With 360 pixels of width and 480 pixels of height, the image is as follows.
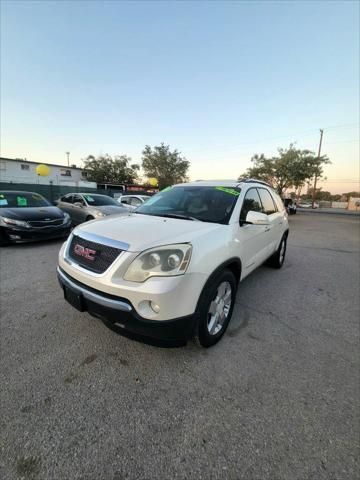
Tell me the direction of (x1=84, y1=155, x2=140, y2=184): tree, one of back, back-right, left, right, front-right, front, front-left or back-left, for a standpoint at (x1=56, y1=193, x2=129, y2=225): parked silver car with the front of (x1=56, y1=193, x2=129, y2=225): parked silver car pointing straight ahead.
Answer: back-left

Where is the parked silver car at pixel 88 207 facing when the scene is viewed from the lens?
facing the viewer and to the right of the viewer

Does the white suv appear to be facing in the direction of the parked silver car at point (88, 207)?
no

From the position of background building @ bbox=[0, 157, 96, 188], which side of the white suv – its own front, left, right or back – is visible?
right

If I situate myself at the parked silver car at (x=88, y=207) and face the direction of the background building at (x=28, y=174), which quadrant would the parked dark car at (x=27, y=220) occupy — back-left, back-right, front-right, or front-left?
back-left

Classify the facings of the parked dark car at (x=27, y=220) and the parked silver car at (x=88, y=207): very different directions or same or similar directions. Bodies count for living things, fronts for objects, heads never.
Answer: same or similar directions

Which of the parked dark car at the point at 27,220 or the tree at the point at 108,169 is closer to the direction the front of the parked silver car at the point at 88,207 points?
the parked dark car

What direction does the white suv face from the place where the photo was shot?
facing the viewer and to the left of the viewer

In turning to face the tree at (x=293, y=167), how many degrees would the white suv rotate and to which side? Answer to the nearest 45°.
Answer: approximately 180°

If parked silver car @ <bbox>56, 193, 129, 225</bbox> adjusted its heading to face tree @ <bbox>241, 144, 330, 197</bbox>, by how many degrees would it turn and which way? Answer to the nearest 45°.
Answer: approximately 90° to its left

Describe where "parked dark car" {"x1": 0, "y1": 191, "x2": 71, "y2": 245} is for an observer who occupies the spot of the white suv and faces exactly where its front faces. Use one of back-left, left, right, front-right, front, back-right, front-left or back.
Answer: right

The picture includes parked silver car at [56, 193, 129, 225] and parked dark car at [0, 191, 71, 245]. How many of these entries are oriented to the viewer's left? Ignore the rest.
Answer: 0

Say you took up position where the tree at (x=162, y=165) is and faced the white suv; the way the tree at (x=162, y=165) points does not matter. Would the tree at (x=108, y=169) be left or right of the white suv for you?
right

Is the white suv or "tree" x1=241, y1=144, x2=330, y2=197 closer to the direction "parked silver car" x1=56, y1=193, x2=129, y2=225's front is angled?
the white suv

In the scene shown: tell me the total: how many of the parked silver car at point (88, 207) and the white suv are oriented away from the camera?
0

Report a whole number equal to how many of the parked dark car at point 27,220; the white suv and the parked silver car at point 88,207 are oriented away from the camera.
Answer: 0
